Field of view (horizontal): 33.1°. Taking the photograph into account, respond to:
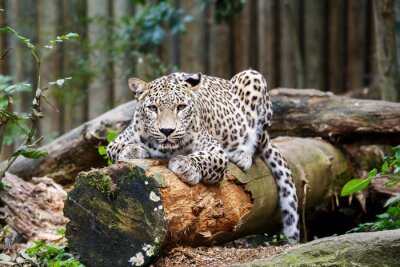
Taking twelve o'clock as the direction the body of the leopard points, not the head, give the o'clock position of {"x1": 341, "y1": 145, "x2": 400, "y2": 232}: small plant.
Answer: The small plant is roughly at 8 o'clock from the leopard.

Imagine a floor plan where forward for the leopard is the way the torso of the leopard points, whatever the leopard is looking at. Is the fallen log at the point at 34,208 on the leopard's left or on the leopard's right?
on the leopard's right

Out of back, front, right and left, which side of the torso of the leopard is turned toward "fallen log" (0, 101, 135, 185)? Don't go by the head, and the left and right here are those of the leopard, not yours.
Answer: right

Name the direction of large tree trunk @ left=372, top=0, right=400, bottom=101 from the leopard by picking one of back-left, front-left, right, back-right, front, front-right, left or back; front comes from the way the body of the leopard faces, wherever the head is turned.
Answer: back

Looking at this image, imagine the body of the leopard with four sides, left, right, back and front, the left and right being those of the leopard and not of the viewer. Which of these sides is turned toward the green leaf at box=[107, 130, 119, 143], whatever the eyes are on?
right

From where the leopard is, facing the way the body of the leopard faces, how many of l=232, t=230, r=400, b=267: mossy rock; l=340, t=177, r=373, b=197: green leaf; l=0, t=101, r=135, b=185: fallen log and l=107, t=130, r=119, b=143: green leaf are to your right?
2

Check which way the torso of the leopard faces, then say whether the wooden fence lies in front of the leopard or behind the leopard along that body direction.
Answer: behind

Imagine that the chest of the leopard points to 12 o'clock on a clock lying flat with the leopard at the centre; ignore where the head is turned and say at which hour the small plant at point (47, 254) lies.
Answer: The small plant is roughly at 1 o'clock from the leopard.

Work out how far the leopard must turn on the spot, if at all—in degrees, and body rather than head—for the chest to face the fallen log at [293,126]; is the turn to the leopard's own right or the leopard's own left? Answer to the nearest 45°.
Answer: approximately 180°

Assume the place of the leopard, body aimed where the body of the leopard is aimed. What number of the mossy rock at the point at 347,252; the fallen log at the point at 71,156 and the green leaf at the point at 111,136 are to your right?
2

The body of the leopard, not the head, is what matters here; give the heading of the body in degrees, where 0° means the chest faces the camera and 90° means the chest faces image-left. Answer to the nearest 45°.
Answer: approximately 45°
